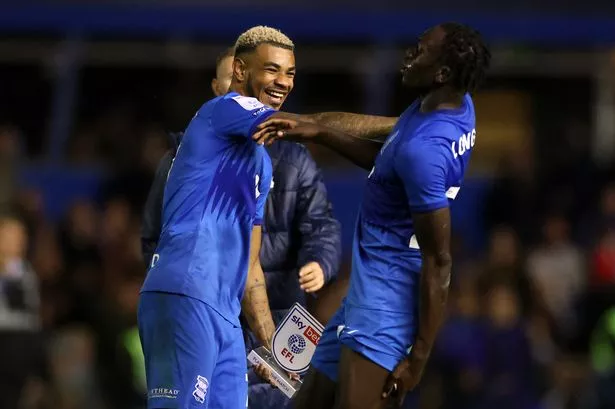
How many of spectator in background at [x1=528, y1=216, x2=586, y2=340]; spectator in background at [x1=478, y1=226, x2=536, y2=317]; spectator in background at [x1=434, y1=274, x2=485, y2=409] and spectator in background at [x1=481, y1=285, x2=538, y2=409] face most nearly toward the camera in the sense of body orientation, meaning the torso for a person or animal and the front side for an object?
4

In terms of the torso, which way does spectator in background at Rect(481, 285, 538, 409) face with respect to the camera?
toward the camera

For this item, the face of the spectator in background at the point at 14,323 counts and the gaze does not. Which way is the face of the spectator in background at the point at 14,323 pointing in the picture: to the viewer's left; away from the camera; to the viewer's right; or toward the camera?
toward the camera

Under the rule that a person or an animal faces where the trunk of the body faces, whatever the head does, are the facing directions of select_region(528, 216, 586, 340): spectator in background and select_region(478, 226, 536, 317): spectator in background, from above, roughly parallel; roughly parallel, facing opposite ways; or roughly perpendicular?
roughly parallel

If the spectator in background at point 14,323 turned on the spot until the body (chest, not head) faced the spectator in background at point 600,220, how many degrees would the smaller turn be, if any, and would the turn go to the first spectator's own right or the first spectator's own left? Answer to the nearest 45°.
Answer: approximately 90° to the first spectator's own left

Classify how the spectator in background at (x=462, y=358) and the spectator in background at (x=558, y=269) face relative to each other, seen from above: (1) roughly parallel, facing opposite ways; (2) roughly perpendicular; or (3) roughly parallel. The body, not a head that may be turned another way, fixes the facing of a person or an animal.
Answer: roughly parallel

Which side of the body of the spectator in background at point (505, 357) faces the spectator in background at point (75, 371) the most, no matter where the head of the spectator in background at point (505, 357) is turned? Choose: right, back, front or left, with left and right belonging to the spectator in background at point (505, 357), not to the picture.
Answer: right

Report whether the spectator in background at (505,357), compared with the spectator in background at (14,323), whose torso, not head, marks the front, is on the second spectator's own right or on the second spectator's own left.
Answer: on the second spectator's own left

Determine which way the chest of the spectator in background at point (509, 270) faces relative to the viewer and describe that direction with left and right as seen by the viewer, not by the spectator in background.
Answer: facing the viewer

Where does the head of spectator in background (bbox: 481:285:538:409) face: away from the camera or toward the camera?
toward the camera

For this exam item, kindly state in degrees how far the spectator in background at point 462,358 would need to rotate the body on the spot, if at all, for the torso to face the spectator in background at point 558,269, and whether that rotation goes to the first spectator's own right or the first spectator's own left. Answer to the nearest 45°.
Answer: approximately 135° to the first spectator's own left

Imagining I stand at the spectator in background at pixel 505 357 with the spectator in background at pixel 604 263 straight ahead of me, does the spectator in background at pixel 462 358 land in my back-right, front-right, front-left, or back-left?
back-left
